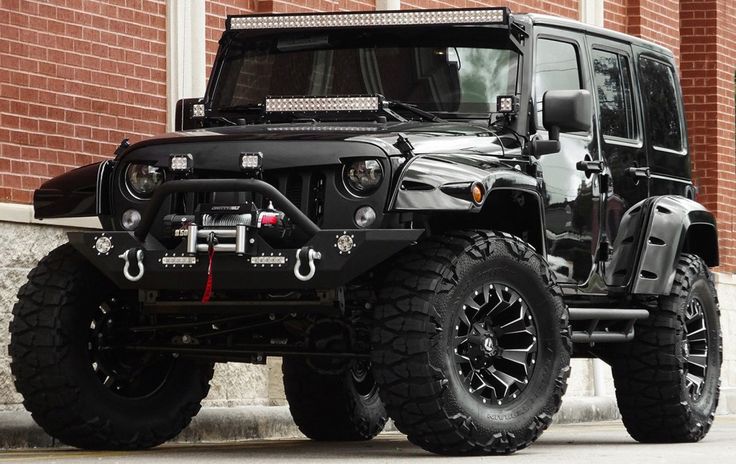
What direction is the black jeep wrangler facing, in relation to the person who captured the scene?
facing the viewer and to the left of the viewer
